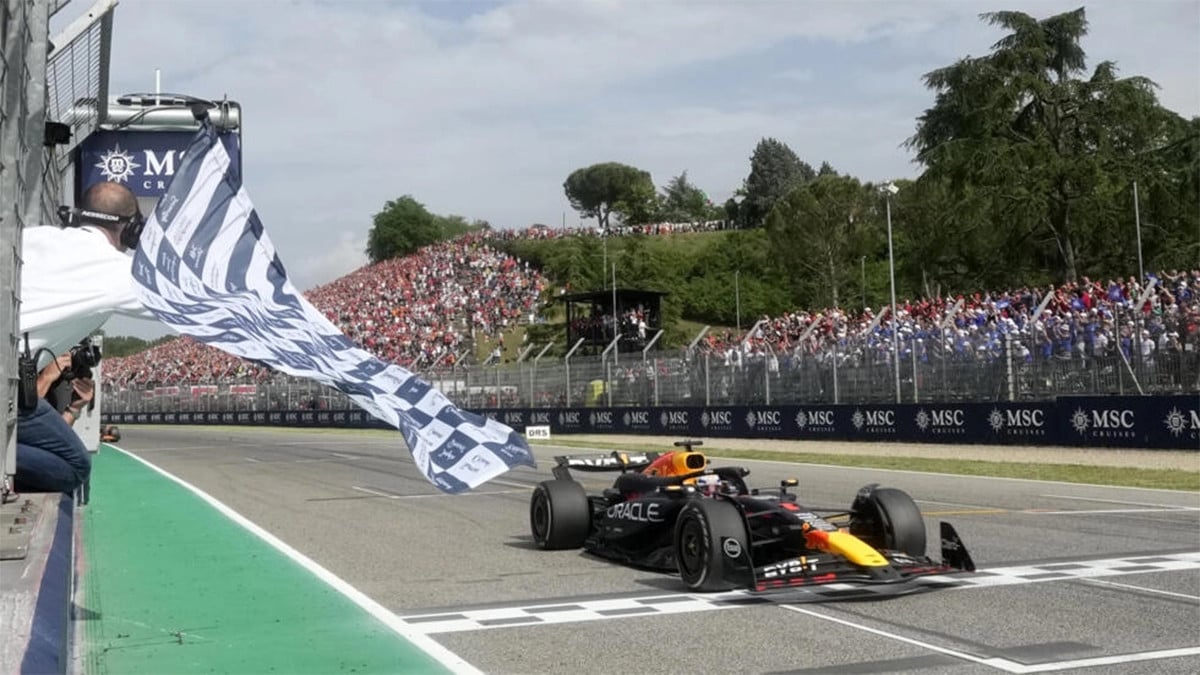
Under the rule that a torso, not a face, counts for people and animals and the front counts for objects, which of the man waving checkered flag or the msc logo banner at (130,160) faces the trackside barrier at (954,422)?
the man waving checkered flag

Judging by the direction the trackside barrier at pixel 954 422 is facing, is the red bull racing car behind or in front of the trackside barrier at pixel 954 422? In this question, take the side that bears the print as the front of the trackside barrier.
in front

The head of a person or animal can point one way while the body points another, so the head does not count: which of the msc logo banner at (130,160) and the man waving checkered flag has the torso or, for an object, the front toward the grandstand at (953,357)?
the man waving checkered flag

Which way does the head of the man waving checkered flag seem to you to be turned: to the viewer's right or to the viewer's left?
to the viewer's right

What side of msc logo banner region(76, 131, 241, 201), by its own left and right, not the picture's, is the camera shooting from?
front

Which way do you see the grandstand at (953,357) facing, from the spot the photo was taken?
facing the viewer and to the left of the viewer

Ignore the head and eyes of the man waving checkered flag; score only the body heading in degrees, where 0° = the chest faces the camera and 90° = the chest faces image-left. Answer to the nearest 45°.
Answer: approximately 225°

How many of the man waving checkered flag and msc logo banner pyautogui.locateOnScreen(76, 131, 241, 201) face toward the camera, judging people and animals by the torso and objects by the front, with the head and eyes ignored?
1

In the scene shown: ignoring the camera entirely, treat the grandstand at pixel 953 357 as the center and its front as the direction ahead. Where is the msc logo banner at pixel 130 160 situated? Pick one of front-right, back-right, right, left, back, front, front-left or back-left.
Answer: front

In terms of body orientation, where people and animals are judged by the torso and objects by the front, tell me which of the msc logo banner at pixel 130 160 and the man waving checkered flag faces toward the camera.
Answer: the msc logo banner

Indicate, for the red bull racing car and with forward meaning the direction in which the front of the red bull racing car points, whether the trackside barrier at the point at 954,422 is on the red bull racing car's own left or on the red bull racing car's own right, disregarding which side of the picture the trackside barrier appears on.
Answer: on the red bull racing car's own left

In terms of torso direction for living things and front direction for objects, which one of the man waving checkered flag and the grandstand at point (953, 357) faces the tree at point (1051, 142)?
the man waving checkered flag

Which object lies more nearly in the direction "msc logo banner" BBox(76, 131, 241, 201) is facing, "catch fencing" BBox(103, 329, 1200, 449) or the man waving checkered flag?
the man waving checkered flag

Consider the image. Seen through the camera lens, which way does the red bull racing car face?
facing the viewer and to the right of the viewer

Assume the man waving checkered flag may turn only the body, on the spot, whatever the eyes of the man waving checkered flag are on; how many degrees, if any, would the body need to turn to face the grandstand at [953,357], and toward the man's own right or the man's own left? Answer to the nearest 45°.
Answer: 0° — they already face it

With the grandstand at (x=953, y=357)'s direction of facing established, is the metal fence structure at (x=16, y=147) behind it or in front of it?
in front

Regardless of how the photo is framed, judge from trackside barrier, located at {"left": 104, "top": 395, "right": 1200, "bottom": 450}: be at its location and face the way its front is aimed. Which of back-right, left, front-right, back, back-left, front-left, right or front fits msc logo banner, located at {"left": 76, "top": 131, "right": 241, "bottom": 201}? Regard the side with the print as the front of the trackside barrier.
front
